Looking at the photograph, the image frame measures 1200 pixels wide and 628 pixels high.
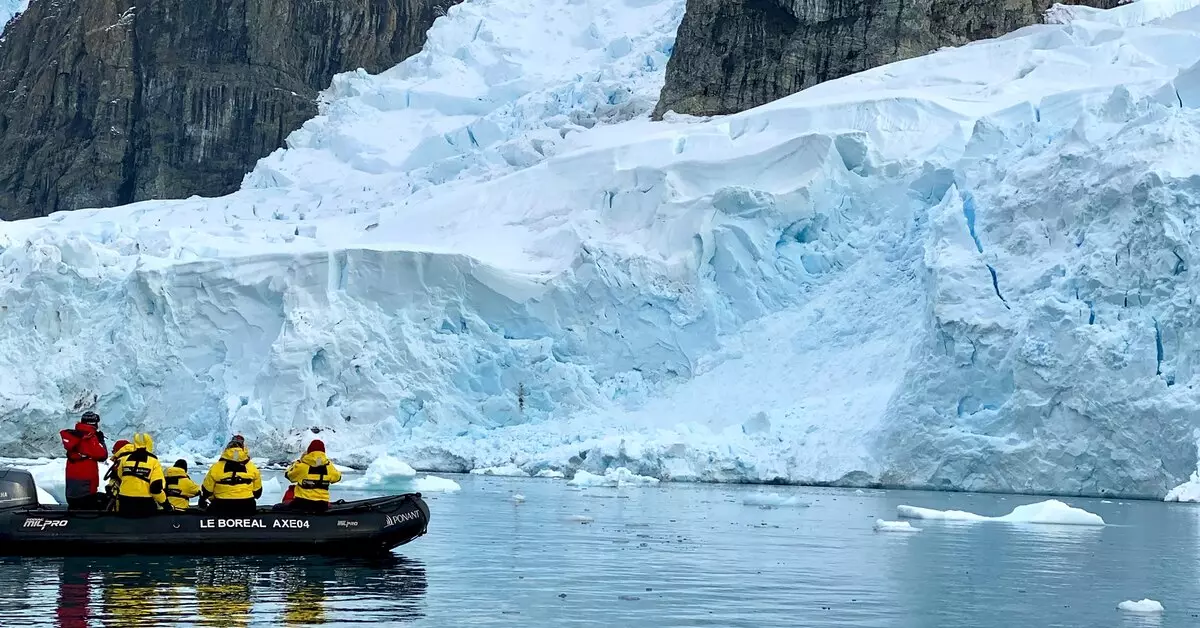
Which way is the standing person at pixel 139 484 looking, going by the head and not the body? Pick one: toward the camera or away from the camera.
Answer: away from the camera

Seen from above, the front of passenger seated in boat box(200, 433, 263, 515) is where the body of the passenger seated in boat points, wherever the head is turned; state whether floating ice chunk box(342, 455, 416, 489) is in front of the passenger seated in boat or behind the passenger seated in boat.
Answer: in front

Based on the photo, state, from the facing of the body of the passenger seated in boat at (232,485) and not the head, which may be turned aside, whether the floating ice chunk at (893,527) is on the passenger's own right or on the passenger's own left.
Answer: on the passenger's own right

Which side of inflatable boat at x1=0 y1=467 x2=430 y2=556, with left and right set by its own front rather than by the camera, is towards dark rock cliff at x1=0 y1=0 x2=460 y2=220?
left

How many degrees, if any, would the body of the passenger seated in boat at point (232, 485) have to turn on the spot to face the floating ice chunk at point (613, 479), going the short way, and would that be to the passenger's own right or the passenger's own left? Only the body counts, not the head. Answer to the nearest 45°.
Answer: approximately 45° to the passenger's own right

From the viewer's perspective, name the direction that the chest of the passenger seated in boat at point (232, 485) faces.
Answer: away from the camera

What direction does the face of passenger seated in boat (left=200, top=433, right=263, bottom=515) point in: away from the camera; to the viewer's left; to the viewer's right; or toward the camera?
away from the camera

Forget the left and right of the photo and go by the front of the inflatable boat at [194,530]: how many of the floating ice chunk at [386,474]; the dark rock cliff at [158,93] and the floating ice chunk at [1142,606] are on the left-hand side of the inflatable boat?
2

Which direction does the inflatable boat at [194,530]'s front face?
to the viewer's right

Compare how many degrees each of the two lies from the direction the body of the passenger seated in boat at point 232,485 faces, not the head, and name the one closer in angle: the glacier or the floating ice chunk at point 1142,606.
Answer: the glacier

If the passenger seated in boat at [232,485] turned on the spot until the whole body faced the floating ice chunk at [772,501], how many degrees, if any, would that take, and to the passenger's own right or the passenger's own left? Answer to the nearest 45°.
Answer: approximately 45° to the passenger's own right
